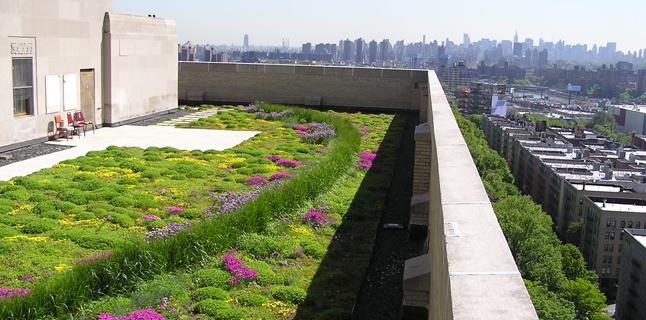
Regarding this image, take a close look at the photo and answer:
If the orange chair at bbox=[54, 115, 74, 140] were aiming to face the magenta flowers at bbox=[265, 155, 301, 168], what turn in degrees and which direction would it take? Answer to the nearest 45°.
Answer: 0° — it already faces it

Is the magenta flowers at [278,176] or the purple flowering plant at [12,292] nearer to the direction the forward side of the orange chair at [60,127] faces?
the magenta flowers

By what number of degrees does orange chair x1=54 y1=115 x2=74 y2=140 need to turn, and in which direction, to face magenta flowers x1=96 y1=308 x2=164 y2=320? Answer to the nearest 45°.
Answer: approximately 45° to its right

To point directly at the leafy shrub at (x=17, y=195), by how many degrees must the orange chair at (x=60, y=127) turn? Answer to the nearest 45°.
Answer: approximately 45° to its right

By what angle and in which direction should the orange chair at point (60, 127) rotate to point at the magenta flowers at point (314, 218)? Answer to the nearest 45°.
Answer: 0° — it already faces it

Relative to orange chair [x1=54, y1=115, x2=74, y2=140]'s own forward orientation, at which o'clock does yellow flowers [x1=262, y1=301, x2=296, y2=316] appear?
The yellow flowers is roughly at 1 o'clock from the orange chair.

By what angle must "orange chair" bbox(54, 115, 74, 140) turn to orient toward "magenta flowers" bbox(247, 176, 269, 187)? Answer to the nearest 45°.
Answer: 0° — it already faces it

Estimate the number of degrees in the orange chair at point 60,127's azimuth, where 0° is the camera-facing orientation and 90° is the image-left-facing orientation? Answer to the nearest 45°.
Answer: approximately 315°
